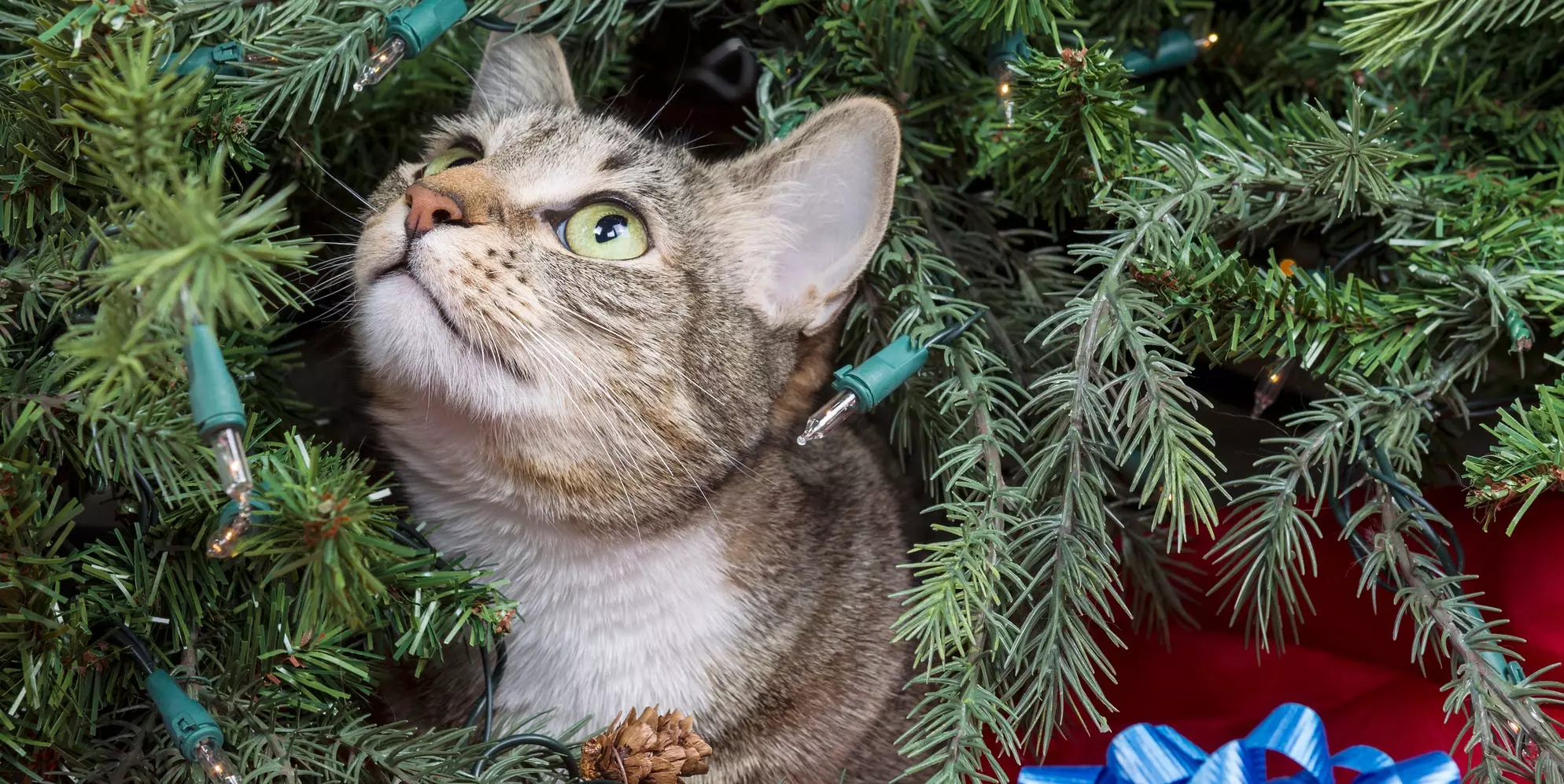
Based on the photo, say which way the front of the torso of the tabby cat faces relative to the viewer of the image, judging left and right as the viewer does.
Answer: facing the viewer and to the left of the viewer
